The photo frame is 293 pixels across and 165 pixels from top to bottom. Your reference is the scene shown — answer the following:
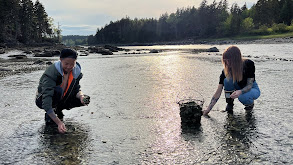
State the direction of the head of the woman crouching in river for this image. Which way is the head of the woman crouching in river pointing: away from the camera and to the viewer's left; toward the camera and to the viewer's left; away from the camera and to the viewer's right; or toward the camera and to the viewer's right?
toward the camera and to the viewer's left

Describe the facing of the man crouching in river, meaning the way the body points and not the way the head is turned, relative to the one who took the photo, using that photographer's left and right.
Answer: facing the viewer and to the right of the viewer

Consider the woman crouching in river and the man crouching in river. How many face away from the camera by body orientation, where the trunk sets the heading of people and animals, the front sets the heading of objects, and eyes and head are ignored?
0

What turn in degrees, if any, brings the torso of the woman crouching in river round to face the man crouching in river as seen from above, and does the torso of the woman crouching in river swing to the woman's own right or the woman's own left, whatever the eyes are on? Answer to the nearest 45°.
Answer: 0° — they already face them

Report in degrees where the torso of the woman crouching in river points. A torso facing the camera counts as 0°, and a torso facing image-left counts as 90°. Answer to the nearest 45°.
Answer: approximately 45°

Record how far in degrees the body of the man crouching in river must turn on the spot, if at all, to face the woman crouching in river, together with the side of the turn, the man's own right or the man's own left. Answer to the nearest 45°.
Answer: approximately 45° to the man's own left
